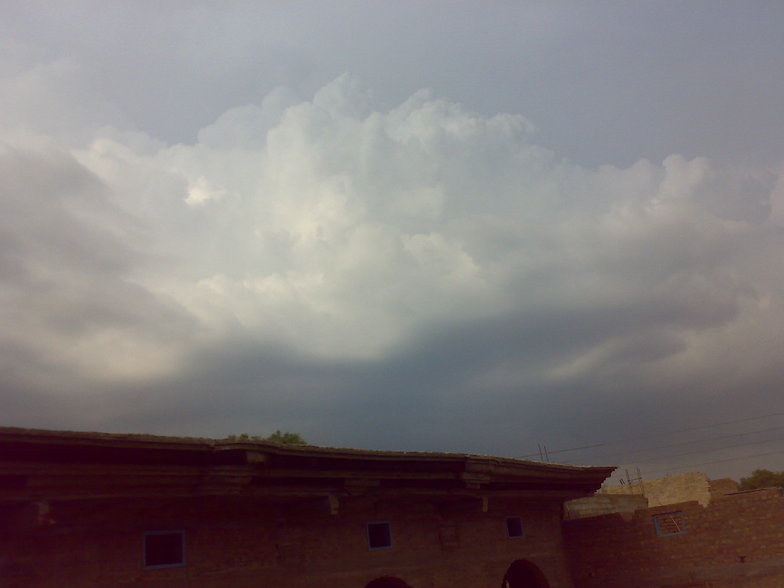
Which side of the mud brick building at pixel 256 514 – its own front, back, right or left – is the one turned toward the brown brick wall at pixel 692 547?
left

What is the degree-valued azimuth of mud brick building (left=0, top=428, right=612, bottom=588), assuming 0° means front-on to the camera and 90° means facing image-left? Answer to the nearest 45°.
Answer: approximately 315°
